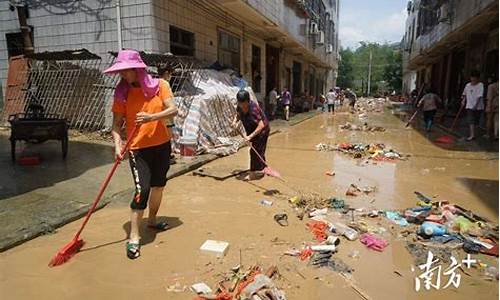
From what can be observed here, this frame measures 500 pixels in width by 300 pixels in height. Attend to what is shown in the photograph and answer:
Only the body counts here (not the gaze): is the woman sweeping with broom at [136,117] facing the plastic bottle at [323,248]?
no

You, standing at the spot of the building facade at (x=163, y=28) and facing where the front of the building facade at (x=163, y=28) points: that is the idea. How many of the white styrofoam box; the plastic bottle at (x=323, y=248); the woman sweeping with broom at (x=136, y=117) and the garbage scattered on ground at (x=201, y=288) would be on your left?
0

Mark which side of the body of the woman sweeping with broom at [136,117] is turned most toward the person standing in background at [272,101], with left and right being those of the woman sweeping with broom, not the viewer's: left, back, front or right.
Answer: back

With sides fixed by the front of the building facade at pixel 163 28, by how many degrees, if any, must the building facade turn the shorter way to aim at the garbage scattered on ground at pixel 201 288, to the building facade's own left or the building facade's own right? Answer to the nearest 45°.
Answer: approximately 45° to the building facade's own right

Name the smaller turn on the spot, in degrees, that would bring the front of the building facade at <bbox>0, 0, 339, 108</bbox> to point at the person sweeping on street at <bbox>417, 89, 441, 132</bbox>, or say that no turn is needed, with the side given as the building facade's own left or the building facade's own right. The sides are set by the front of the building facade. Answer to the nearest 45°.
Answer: approximately 45° to the building facade's own left

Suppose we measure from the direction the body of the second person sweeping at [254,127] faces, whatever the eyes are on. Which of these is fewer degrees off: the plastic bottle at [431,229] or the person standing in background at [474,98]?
the plastic bottle

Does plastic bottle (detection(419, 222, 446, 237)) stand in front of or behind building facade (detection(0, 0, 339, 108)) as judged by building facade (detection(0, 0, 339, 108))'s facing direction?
in front

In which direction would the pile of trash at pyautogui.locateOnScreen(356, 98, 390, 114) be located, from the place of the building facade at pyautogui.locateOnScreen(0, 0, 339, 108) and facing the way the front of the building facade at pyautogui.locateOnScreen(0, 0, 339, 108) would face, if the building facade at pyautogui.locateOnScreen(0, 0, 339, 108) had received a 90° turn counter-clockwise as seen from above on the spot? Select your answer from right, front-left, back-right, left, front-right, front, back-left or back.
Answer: front

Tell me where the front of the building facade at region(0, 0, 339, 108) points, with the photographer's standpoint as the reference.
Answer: facing the viewer and to the right of the viewer

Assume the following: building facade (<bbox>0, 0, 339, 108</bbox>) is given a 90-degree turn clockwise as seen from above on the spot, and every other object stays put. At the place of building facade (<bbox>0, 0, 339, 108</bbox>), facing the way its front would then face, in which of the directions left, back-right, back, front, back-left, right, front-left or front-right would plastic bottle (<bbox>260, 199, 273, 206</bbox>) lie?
front-left

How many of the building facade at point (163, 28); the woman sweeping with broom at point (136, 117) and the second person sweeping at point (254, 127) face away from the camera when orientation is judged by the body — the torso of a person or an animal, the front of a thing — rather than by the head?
0

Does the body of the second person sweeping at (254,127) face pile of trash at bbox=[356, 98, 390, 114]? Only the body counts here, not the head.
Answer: no

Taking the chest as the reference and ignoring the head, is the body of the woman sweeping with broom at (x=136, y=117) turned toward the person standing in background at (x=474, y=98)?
no

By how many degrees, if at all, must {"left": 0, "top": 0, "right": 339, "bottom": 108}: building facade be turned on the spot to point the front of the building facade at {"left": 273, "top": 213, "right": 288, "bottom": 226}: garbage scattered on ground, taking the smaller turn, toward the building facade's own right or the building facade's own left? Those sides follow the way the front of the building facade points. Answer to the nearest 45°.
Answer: approximately 45° to the building facade's own right

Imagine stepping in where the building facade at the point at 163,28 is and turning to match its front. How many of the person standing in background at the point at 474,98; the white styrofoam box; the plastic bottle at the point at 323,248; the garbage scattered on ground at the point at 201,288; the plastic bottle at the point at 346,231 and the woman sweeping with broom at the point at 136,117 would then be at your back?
0

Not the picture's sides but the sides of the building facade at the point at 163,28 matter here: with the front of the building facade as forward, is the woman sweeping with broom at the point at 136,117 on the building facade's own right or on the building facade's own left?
on the building facade's own right

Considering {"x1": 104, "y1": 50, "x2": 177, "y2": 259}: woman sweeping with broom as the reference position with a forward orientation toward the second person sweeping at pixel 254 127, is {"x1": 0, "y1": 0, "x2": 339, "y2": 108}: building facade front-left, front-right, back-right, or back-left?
front-left

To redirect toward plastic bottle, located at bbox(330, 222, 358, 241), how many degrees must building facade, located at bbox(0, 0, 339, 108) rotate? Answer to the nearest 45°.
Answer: approximately 45° to its right
